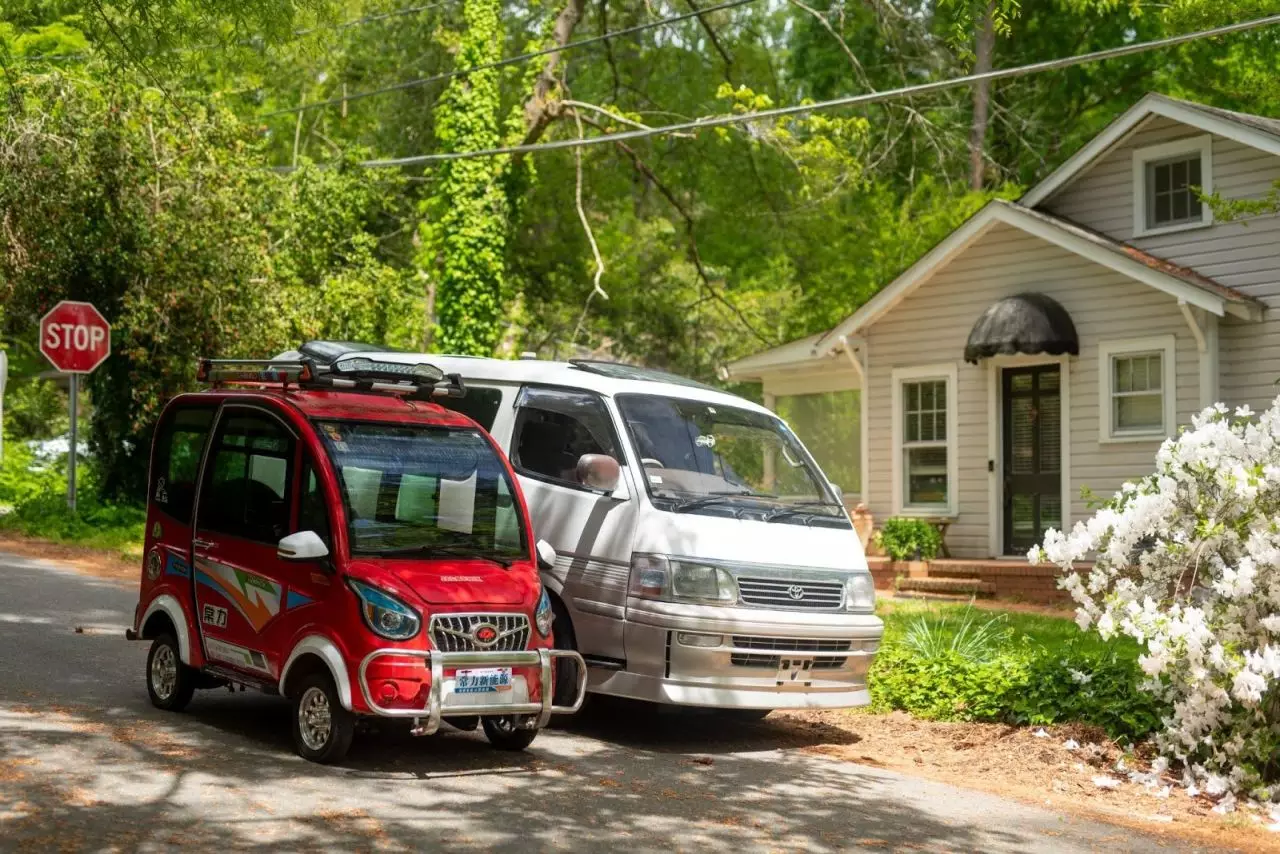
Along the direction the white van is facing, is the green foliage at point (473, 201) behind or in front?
behind

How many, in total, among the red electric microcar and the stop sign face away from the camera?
0

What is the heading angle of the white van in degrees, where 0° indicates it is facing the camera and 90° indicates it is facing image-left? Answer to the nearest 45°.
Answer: approximately 315°

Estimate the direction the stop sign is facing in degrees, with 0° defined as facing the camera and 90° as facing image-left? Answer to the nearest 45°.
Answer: approximately 0°

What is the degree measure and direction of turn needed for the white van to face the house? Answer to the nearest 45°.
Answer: approximately 90° to its left

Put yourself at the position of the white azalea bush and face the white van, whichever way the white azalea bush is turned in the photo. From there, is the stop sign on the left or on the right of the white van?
right

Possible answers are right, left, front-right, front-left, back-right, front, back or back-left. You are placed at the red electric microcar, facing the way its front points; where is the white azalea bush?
front-left

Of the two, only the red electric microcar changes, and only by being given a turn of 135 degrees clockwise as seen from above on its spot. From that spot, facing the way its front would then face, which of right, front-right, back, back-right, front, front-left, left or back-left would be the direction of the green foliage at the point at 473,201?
right

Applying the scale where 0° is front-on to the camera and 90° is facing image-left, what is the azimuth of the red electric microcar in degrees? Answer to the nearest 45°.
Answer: approximately 315°

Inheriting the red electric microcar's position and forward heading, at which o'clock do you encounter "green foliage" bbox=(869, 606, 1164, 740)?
The green foliage is roughly at 10 o'clock from the red electric microcar.

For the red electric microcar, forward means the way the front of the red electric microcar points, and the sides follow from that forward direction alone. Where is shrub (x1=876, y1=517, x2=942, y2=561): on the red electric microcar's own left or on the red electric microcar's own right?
on the red electric microcar's own left
